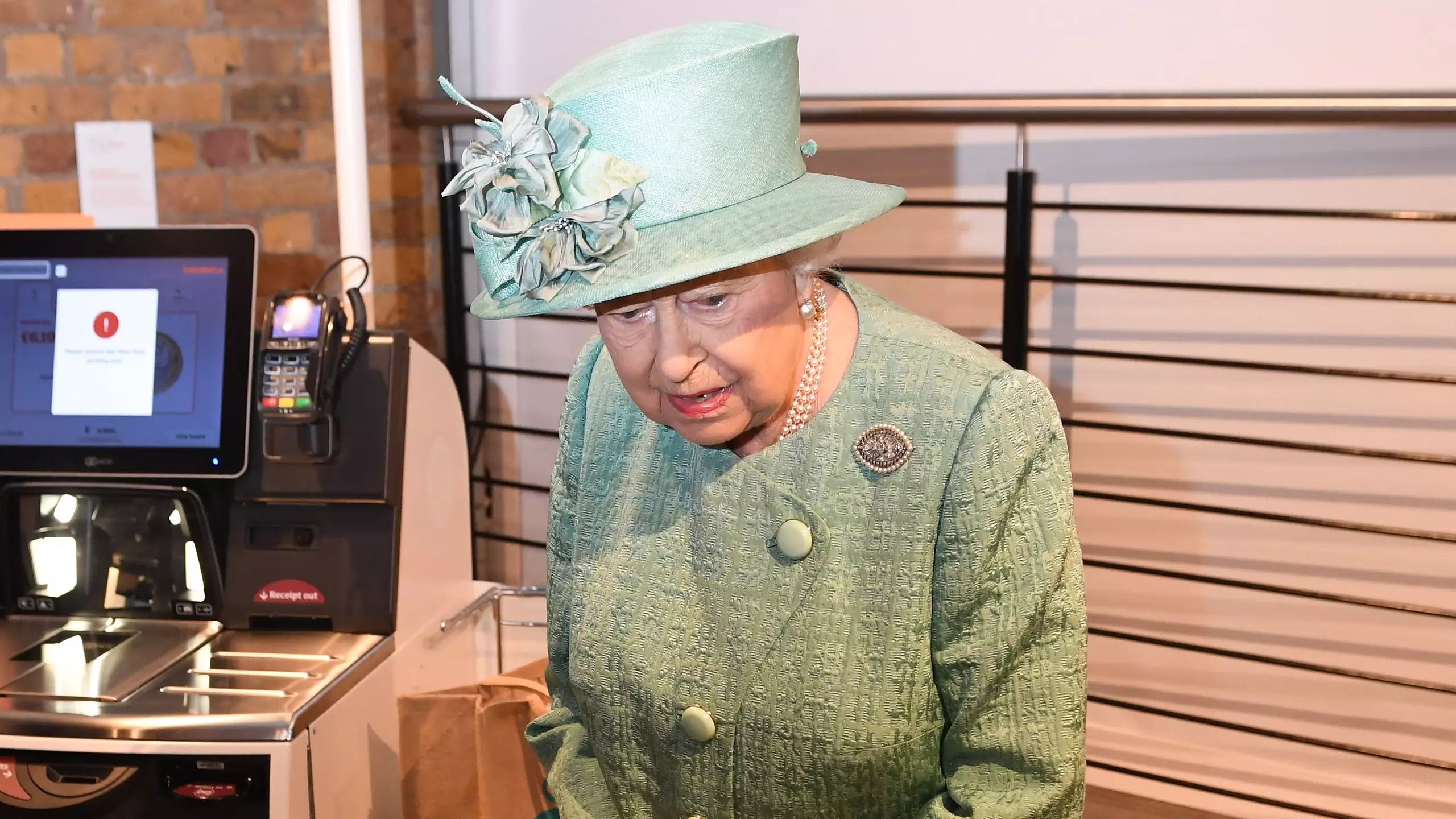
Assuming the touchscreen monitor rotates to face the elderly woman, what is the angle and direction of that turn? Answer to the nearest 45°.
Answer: approximately 45° to its left

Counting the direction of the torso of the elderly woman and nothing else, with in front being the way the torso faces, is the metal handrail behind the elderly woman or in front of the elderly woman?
behind

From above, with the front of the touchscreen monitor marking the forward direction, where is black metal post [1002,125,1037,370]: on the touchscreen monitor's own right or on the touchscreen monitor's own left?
on the touchscreen monitor's own left

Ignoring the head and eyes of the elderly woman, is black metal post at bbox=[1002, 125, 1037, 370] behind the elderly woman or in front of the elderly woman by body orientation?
behind

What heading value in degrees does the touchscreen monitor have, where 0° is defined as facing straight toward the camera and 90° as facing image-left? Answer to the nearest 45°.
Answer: approximately 0°

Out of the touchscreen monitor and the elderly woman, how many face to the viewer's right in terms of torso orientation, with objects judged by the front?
0

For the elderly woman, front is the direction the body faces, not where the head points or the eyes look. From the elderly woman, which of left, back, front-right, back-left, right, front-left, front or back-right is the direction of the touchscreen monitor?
right

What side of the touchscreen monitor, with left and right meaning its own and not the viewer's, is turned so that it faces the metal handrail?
left

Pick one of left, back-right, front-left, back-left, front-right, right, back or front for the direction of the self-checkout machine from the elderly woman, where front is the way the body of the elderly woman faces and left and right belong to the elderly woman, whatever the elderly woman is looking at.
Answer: right

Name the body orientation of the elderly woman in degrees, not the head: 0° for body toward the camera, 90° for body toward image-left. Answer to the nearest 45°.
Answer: approximately 45°

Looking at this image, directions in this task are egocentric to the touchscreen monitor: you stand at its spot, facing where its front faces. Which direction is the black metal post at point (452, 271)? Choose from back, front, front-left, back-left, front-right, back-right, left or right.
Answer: back-left

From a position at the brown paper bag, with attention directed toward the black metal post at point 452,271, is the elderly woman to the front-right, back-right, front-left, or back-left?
back-right
